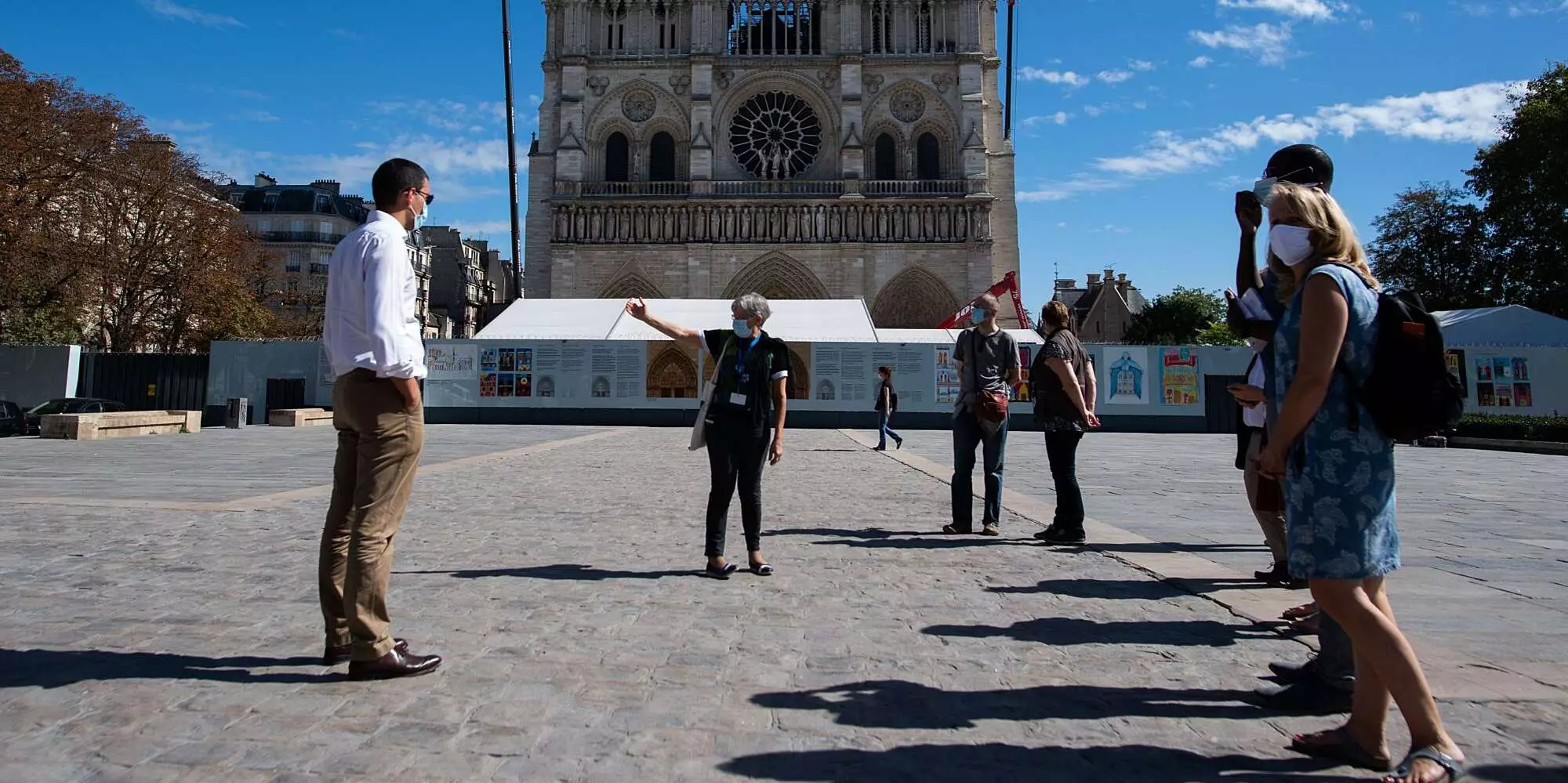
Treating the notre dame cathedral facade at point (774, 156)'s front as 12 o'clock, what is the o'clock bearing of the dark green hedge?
The dark green hedge is roughly at 11 o'clock from the notre dame cathedral facade.

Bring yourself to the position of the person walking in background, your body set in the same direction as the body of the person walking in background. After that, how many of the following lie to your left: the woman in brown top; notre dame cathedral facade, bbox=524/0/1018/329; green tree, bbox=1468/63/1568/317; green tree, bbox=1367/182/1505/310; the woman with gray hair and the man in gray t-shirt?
3

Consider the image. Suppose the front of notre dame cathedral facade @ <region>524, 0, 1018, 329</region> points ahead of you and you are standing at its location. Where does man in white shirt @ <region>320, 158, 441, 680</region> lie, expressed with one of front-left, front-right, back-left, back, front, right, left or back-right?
front

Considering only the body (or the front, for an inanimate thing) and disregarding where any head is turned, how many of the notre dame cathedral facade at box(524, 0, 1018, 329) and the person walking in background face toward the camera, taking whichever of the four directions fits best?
1

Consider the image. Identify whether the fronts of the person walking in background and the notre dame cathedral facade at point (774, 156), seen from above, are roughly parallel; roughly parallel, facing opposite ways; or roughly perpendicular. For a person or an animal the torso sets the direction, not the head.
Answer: roughly perpendicular

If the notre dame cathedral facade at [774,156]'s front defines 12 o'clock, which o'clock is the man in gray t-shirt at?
The man in gray t-shirt is roughly at 12 o'clock from the notre dame cathedral facade.

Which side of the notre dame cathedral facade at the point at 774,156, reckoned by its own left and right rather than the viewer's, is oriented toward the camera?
front

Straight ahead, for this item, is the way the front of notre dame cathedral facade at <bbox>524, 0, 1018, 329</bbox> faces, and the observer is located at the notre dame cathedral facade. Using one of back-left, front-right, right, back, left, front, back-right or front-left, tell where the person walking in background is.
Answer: front

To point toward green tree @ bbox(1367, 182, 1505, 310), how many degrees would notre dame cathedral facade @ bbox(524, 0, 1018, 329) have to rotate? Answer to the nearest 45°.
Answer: approximately 90° to its left

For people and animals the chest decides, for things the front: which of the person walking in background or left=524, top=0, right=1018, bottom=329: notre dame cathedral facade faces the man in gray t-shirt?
the notre dame cathedral facade

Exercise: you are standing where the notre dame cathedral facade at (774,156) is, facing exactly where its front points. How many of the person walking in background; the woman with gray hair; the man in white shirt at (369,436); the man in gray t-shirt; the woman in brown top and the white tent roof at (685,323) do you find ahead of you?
6
